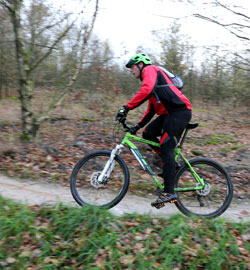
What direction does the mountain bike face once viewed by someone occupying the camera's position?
facing to the left of the viewer

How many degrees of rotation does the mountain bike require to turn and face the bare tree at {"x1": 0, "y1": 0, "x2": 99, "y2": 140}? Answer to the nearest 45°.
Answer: approximately 45° to its right

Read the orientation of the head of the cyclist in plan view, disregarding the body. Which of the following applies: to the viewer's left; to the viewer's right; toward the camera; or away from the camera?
to the viewer's left

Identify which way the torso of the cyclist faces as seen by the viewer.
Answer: to the viewer's left
